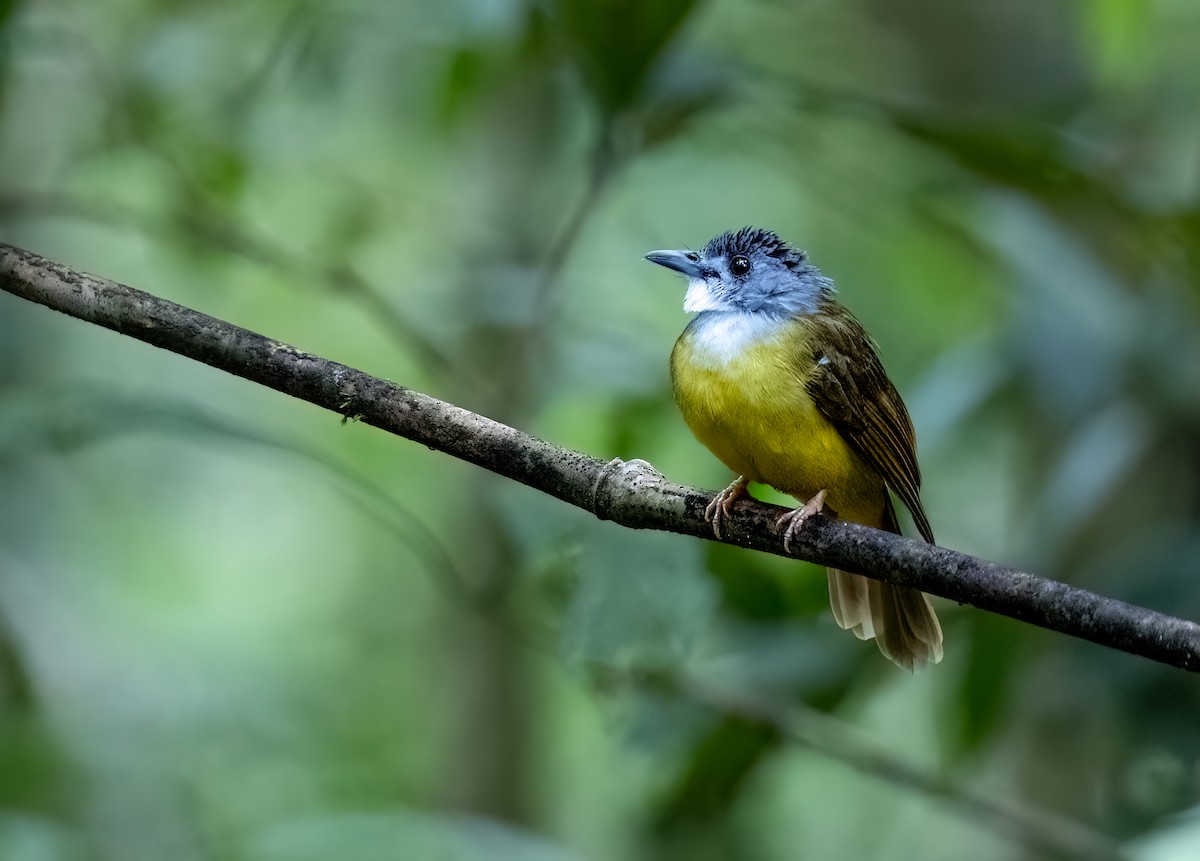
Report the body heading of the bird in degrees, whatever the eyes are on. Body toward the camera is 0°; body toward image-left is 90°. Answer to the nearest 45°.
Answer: approximately 45°
